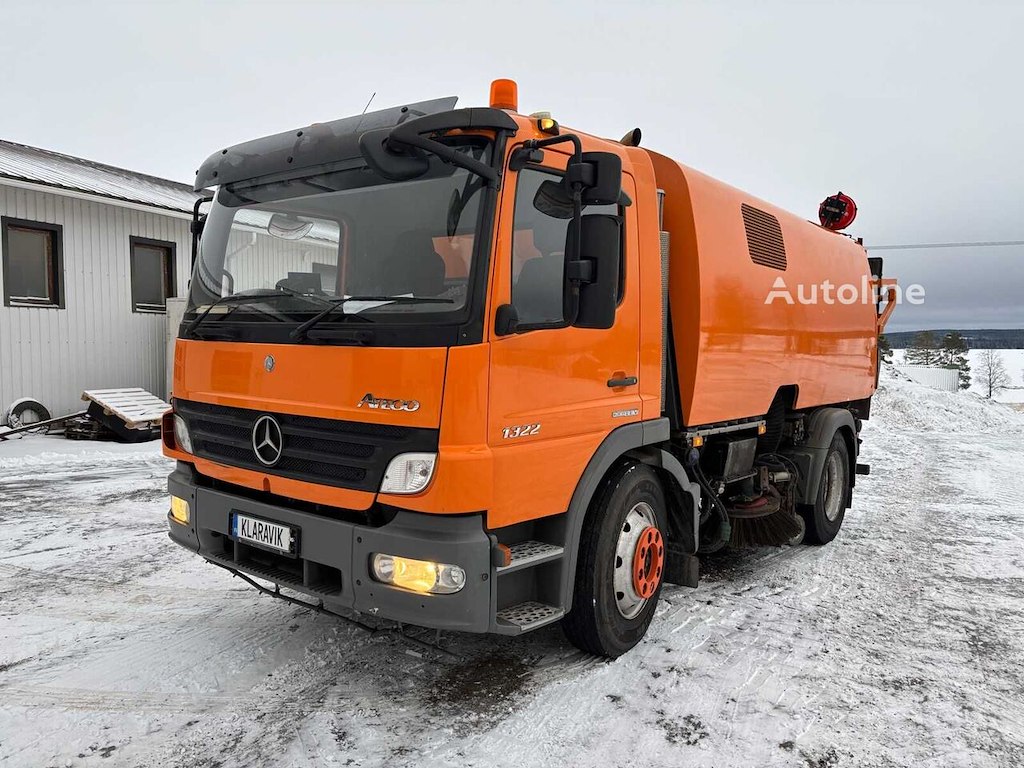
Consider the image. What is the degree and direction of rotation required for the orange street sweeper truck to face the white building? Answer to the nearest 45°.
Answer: approximately 90° to its right

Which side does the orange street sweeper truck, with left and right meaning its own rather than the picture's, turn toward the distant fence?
back

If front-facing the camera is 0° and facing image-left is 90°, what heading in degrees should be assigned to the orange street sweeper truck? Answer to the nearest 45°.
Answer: approximately 45°

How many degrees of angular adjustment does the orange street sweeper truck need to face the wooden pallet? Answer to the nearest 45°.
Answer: approximately 90° to its right
